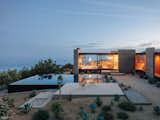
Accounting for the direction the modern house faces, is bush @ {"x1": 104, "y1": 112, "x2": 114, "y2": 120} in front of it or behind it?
in front

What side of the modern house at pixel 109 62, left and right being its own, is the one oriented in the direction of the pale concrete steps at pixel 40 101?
front

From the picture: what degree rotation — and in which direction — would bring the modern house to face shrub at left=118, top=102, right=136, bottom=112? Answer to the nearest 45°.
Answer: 0° — it already faces it

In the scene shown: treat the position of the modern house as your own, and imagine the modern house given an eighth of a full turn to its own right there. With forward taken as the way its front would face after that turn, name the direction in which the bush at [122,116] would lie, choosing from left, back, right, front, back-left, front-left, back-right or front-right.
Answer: front-left

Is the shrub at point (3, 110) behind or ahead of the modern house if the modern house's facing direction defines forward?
ahead

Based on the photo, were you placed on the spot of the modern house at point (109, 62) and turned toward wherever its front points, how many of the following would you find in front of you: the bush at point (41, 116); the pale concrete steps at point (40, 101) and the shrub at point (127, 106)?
3

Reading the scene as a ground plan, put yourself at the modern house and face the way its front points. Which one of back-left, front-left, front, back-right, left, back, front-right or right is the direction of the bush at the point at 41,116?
front

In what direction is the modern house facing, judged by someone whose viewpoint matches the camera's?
facing the viewer
